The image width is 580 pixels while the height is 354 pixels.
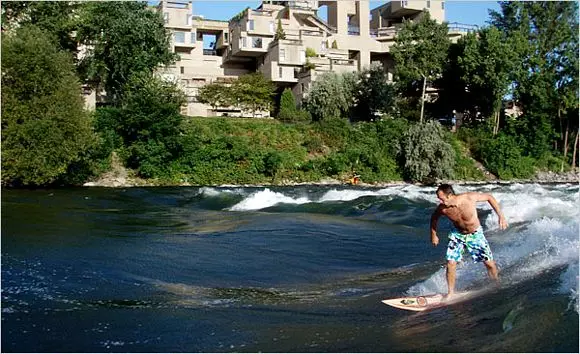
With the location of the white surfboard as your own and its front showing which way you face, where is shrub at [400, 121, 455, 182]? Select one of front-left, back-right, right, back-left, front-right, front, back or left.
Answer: right

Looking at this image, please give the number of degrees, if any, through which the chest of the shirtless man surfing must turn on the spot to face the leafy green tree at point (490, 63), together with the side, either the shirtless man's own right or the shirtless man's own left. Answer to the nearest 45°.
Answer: approximately 135° to the shirtless man's own right

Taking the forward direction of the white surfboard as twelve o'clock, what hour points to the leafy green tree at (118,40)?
The leafy green tree is roughly at 2 o'clock from the white surfboard.

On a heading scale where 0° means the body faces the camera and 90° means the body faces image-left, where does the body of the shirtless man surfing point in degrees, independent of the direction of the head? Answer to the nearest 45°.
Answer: approximately 45°

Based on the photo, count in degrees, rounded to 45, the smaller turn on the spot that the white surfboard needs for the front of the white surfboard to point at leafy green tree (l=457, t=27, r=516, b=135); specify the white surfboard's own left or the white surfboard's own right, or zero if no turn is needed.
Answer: approximately 90° to the white surfboard's own right

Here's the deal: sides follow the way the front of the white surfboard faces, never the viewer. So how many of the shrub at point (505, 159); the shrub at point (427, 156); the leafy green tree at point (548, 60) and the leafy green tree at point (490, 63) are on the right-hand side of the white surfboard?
4

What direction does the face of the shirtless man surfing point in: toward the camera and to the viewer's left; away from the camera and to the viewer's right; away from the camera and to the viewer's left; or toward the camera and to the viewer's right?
toward the camera and to the viewer's left

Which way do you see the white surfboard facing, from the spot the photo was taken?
facing to the left of the viewer

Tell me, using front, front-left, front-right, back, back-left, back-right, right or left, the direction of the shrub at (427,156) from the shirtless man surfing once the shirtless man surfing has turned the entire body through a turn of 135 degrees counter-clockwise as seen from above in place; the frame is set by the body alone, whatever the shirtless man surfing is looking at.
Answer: left

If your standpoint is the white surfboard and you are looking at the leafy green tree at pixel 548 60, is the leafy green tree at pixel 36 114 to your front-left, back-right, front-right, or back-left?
front-left

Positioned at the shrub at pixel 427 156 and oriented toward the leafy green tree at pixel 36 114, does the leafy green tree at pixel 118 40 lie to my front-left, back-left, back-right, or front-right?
front-right
